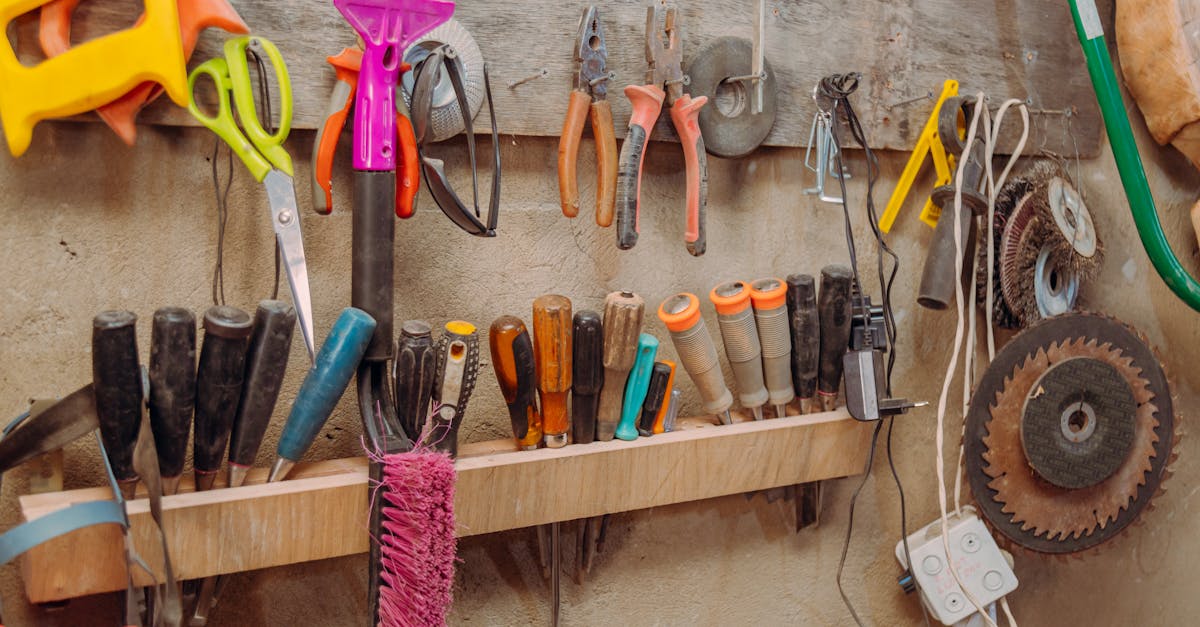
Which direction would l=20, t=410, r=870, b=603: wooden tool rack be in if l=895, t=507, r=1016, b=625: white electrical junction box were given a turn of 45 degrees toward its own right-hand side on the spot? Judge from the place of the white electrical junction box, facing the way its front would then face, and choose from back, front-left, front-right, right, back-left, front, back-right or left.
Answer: front

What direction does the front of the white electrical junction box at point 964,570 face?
toward the camera

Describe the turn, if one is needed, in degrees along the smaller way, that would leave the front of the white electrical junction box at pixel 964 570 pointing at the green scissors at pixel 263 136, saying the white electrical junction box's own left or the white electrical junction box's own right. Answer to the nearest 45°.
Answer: approximately 45° to the white electrical junction box's own right
